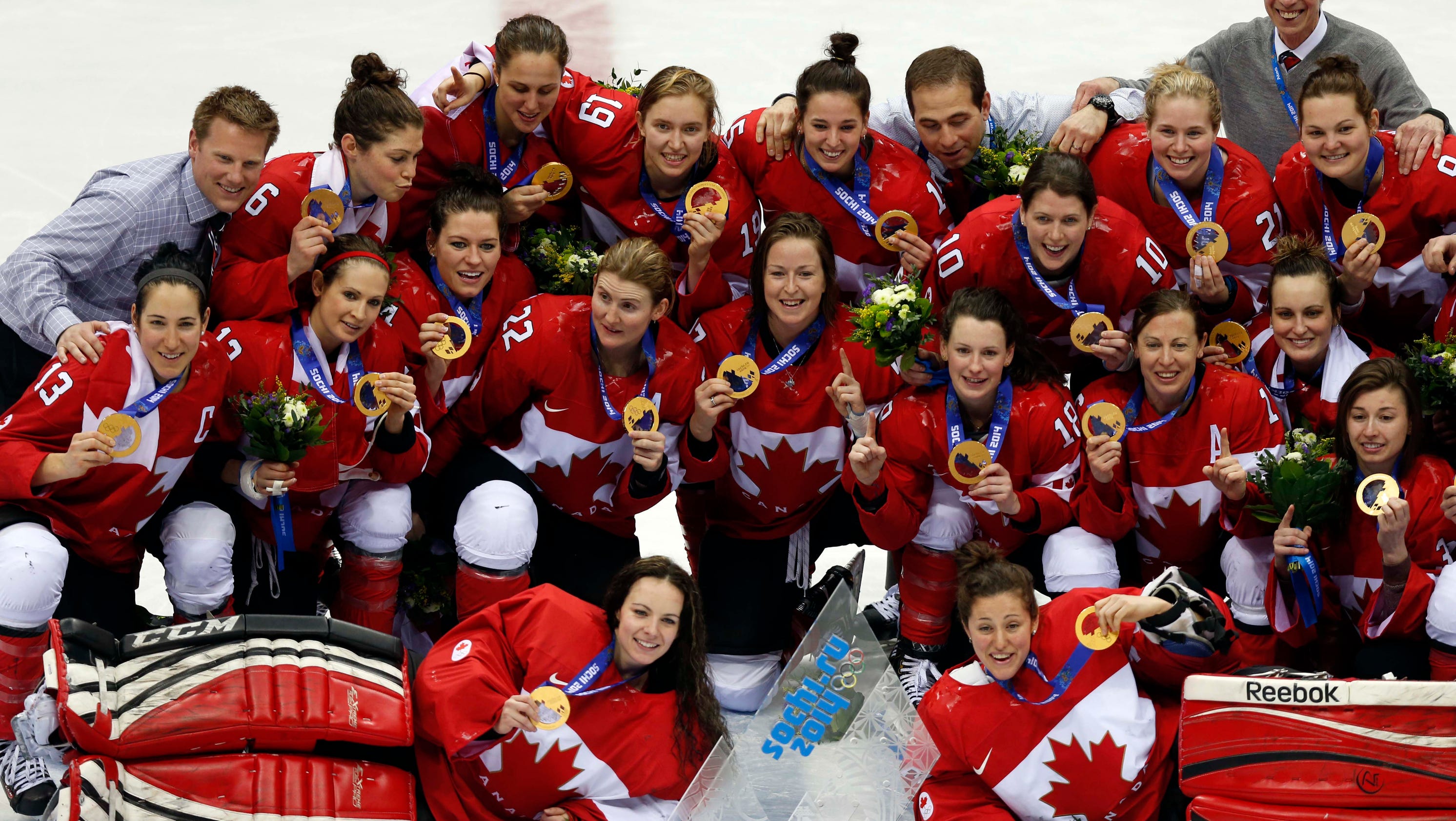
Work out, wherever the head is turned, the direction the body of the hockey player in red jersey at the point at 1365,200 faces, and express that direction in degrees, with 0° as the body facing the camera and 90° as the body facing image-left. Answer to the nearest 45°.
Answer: approximately 0°

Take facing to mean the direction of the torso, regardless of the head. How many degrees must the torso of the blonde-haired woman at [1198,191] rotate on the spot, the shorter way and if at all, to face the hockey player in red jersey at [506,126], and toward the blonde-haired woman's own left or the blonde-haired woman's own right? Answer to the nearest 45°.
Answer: approximately 90° to the blonde-haired woman's own right

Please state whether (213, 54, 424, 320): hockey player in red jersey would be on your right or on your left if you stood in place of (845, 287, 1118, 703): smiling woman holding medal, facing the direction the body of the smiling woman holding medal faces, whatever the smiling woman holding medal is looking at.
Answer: on your right

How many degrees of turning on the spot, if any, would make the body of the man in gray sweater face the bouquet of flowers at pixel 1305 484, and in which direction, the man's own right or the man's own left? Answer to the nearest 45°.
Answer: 0° — they already face it

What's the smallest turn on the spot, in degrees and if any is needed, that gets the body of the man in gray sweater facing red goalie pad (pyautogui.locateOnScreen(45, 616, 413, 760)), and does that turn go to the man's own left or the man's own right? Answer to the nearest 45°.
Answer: approximately 45° to the man's own right

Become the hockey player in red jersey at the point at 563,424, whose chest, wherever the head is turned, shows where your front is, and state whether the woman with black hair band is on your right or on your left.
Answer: on your right
